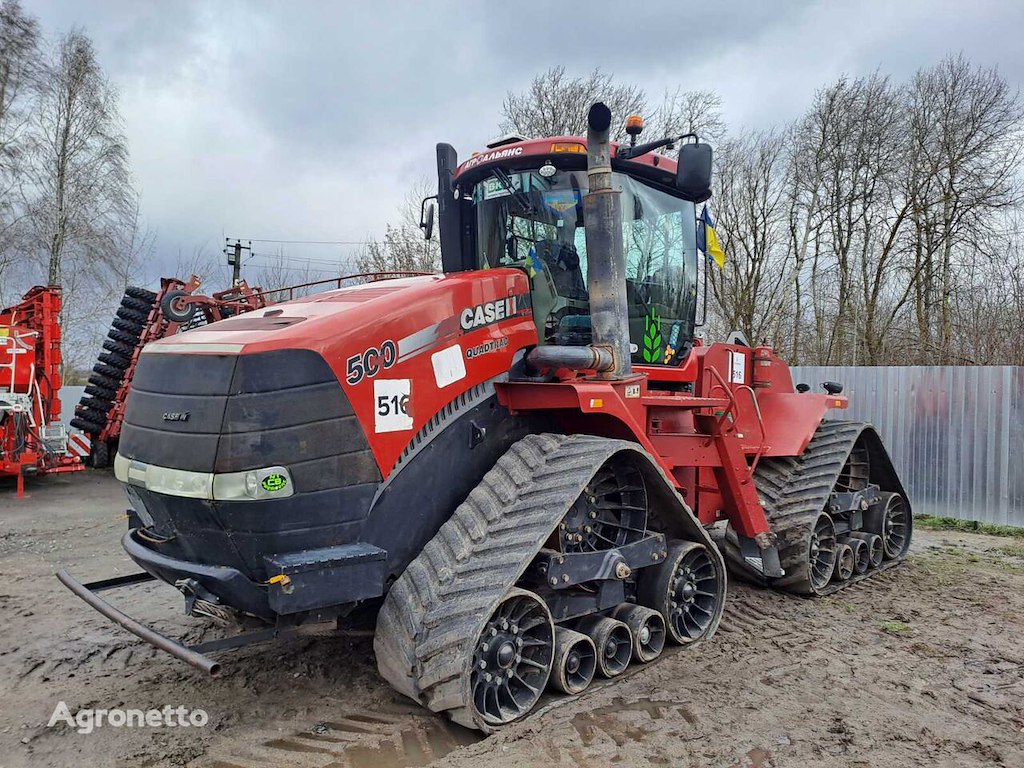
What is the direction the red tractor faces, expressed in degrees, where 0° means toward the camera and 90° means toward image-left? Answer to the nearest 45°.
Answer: approximately 45°

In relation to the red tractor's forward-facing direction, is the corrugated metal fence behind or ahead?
behind
